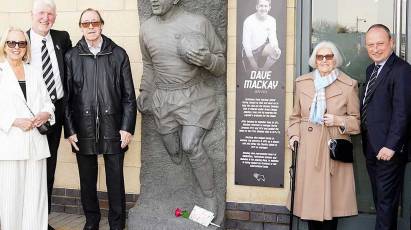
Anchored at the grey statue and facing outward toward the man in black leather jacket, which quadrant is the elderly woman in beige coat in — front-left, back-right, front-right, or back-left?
back-left

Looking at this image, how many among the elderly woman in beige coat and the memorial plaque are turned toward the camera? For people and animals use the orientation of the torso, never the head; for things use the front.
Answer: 2

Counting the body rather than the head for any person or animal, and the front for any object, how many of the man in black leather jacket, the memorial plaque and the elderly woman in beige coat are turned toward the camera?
3

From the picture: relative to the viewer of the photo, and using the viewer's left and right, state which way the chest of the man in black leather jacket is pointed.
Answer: facing the viewer

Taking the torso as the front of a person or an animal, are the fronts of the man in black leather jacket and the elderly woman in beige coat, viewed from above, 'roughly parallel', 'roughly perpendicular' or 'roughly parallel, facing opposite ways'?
roughly parallel

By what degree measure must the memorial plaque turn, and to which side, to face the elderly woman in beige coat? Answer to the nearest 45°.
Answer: approximately 45° to its left

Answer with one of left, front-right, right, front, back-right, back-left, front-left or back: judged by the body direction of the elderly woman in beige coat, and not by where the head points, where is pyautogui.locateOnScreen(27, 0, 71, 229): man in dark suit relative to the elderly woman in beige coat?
right

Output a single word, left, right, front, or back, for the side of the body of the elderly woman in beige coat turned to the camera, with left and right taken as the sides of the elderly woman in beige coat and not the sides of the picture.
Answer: front

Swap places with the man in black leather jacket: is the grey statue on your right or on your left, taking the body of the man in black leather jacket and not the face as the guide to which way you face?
on your left

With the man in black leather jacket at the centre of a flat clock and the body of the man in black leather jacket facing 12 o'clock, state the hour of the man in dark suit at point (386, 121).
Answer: The man in dark suit is roughly at 10 o'clock from the man in black leather jacket.

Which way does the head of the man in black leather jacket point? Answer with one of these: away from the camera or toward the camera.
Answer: toward the camera

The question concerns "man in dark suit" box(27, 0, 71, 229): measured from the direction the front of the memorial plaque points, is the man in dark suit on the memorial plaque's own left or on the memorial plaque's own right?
on the memorial plaque's own right

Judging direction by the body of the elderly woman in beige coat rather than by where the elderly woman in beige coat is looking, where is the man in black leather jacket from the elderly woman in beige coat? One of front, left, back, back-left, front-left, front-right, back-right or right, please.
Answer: right

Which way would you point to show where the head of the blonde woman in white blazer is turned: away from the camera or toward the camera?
toward the camera
